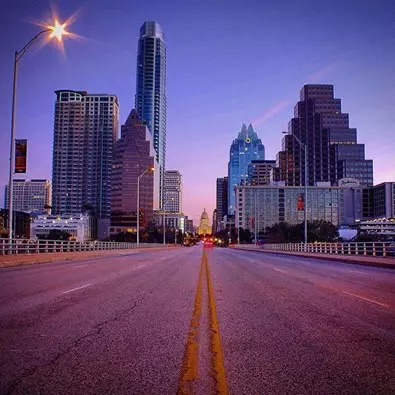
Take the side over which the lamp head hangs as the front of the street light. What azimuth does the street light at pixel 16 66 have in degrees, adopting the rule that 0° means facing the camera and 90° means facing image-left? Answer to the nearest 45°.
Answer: approximately 270°

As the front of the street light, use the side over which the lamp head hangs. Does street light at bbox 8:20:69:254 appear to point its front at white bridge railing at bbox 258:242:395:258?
yes
